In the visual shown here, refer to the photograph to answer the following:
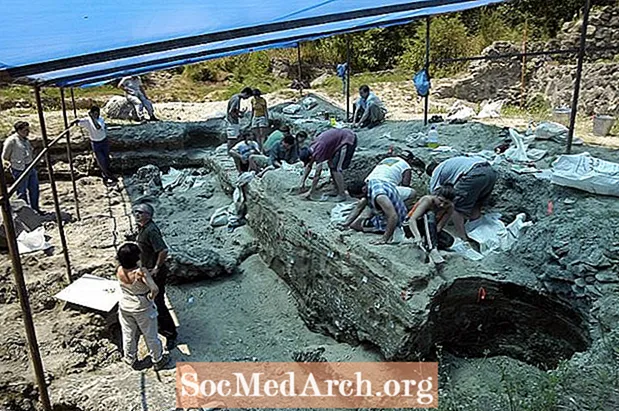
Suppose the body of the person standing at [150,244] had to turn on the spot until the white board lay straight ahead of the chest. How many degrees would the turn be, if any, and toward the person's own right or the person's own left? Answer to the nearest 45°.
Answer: approximately 90° to the person's own right

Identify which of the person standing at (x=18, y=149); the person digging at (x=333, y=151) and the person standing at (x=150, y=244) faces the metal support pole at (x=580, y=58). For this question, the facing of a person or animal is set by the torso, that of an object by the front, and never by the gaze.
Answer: the person standing at (x=18, y=149)

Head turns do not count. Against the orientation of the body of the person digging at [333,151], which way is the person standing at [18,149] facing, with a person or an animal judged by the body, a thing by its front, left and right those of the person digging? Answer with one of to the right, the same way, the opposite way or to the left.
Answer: the opposite way

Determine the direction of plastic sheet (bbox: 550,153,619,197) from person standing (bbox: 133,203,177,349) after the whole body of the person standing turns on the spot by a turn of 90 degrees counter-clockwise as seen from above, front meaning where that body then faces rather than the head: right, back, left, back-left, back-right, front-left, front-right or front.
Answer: front-left

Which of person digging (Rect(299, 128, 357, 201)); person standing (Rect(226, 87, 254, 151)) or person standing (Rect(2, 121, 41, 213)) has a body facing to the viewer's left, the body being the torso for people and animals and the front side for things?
the person digging

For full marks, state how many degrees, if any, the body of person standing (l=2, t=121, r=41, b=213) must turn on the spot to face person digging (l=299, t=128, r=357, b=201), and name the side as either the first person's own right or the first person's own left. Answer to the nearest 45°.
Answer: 0° — they already face them

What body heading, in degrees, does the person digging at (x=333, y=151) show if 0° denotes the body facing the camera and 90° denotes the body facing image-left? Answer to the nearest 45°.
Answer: approximately 90°
